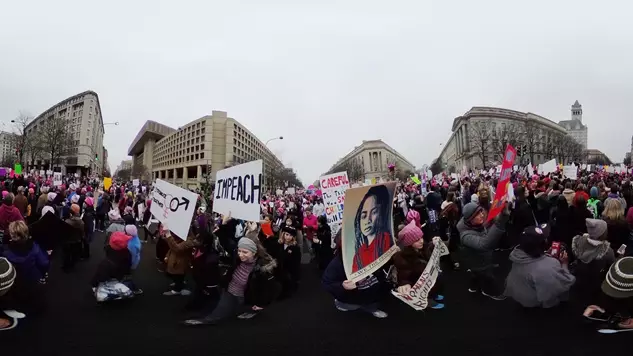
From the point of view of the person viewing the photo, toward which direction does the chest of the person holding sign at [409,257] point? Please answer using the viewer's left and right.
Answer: facing the viewer and to the right of the viewer
